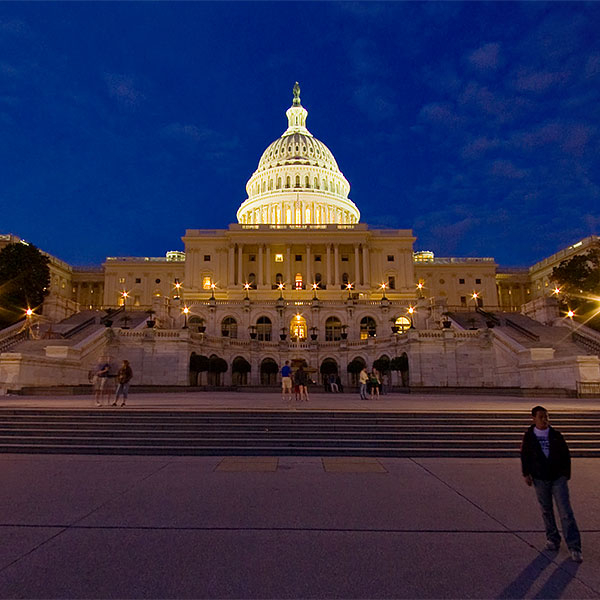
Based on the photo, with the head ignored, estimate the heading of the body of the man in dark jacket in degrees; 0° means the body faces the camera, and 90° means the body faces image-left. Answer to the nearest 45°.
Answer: approximately 0°
